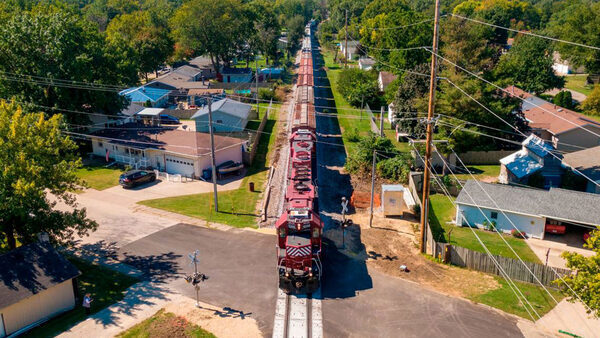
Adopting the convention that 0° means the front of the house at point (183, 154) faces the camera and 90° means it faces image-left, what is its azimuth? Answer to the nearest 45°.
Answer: approximately 45°

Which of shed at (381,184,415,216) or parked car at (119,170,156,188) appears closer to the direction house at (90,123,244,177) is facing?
the parked car

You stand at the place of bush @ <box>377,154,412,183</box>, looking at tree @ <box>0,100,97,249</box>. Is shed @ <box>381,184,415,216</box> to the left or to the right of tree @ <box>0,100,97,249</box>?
left

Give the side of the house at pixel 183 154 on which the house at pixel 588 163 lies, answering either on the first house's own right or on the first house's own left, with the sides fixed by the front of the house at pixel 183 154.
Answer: on the first house's own left

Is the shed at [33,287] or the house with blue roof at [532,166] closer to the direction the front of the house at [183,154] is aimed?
the shed

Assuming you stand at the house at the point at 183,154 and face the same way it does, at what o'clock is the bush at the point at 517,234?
The bush is roughly at 9 o'clock from the house.

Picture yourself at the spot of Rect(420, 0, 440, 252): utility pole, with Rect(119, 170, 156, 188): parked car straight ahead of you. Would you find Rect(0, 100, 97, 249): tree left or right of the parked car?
left

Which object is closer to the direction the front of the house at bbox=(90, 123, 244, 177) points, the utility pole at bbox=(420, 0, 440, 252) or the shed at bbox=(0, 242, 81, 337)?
the shed

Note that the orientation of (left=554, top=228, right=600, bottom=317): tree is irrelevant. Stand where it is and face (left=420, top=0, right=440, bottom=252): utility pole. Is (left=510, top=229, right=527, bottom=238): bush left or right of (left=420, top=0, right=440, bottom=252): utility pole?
right

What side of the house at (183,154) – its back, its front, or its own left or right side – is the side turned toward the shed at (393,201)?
left

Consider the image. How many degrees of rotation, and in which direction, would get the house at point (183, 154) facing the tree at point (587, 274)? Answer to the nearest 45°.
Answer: approximately 90° to its left

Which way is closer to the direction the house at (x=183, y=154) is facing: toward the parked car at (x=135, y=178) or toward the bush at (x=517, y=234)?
the parked car

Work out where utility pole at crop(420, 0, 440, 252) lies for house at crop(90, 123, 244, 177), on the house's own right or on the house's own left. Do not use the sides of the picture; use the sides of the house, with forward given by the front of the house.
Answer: on the house's own left
